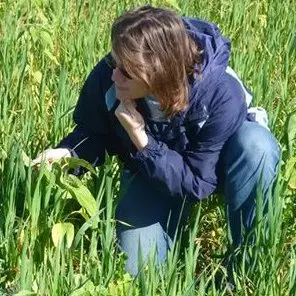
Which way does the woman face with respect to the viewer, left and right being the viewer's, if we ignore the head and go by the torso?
facing the viewer and to the left of the viewer
